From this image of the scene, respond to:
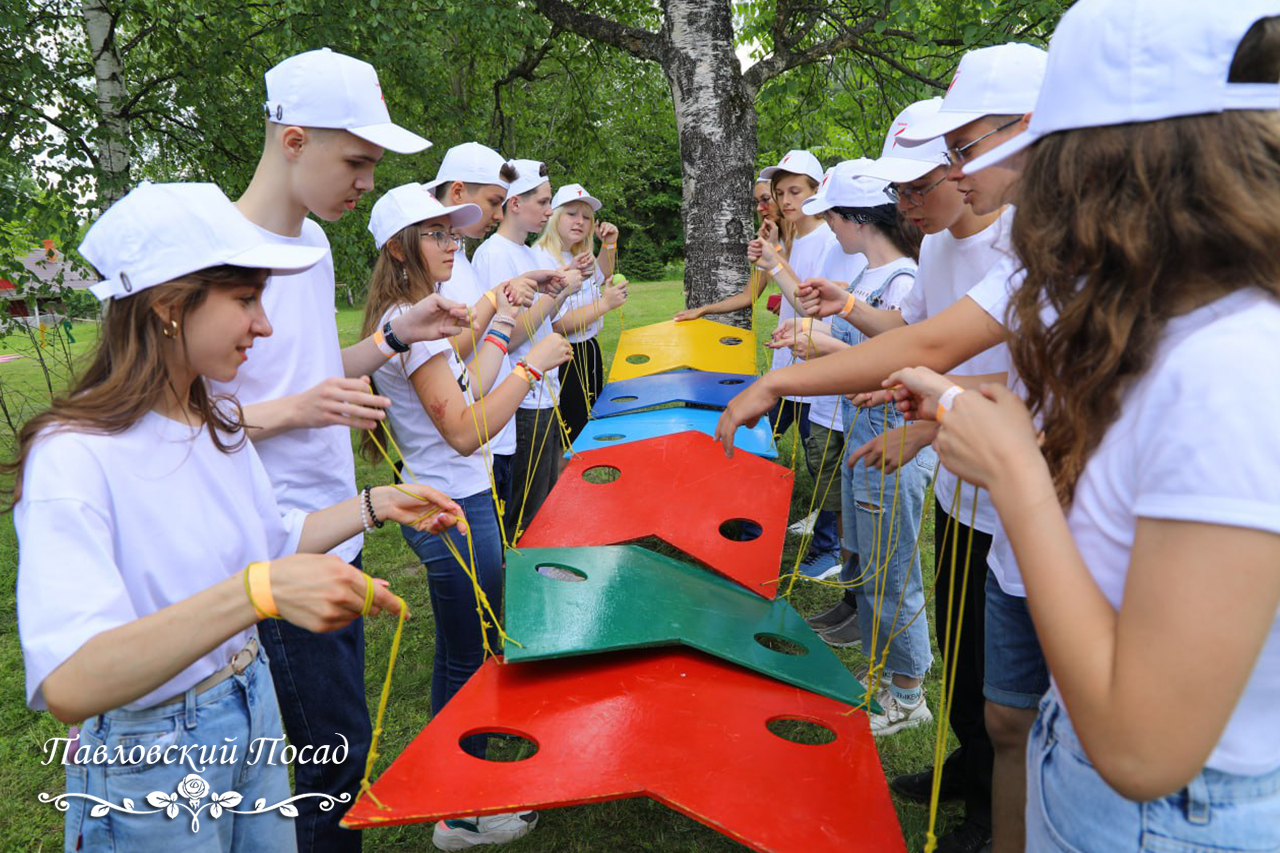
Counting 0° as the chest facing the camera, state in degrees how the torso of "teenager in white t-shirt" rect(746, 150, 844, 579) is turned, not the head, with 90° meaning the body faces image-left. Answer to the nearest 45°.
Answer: approximately 45°

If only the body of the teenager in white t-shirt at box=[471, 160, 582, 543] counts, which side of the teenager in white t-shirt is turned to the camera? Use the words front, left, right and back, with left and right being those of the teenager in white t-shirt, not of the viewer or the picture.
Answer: right

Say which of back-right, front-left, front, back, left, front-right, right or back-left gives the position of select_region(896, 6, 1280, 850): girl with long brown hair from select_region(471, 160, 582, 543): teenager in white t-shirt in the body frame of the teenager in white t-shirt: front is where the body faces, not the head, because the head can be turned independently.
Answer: right

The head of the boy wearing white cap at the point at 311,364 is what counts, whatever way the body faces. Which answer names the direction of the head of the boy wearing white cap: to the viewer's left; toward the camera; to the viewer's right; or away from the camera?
to the viewer's right

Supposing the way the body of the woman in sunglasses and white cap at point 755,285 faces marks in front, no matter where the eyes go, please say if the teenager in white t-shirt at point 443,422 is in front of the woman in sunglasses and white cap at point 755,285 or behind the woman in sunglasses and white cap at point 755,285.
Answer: in front

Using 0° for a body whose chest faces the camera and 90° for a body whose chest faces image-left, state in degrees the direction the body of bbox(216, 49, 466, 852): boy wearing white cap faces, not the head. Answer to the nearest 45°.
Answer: approximately 270°

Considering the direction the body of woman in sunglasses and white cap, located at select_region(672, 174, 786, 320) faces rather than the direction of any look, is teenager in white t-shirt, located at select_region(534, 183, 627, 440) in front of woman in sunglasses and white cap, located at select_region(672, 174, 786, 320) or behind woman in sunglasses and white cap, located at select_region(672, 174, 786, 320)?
in front

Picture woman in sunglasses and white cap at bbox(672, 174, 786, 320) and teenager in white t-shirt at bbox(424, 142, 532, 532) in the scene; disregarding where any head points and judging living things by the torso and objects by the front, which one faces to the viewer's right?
teenager in white t-shirt at bbox(424, 142, 532, 532)

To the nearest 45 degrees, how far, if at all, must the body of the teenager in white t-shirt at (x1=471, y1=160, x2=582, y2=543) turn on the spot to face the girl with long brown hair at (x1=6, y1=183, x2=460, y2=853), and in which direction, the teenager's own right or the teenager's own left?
approximately 90° to the teenager's own right

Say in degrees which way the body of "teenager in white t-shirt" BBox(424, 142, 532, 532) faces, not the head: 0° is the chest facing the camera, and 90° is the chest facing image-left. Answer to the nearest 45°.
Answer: approximately 270°

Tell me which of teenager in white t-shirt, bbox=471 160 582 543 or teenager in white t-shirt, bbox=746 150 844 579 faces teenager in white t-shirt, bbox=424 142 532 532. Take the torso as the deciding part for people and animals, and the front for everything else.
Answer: teenager in white t-shirt, bbox=746 150 844 579

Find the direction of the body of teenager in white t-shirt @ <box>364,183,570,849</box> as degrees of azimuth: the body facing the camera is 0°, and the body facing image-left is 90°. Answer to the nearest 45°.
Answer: approximately 270°

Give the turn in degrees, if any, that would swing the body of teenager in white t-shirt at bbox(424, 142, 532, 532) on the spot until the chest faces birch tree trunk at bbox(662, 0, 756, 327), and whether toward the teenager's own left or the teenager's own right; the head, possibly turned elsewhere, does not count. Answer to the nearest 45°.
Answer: approximately 45° to the teenager's own left

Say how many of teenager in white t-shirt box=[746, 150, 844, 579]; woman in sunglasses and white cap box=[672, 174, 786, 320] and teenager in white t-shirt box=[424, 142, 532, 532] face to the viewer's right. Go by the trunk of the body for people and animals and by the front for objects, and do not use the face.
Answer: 1
